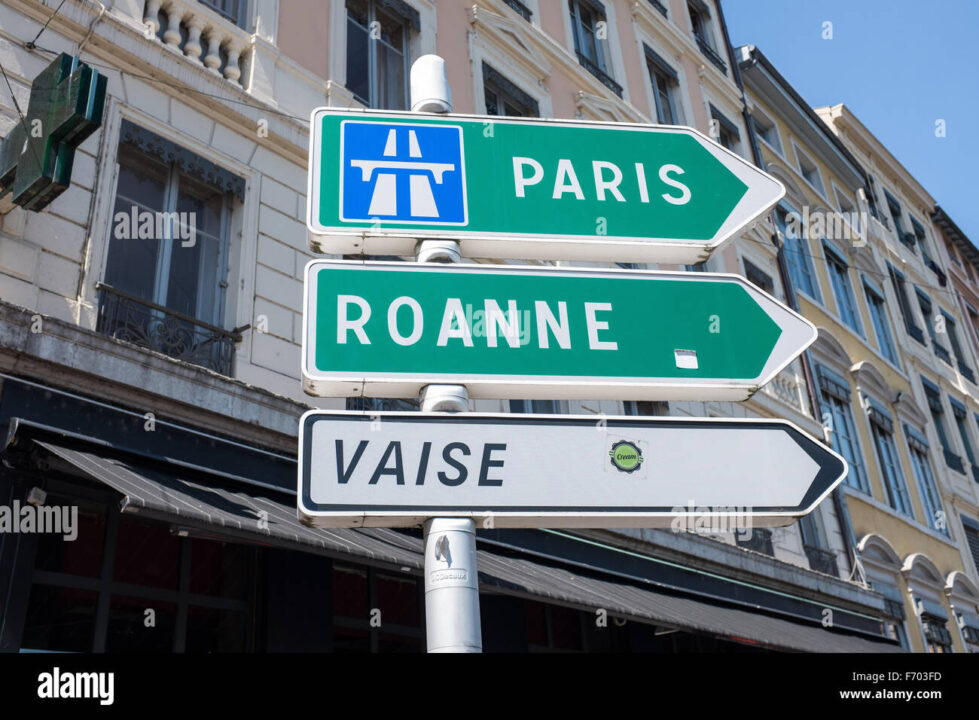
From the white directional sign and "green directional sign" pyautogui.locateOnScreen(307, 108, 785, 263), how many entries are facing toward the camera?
2

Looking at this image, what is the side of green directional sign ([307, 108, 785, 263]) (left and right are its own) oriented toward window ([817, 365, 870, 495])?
back

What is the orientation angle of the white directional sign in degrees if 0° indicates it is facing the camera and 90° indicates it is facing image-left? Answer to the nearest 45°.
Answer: approximately 0°

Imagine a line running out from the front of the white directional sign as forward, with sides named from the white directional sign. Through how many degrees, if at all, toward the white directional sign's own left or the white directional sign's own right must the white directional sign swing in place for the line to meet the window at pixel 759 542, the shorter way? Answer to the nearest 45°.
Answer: approximately 180°

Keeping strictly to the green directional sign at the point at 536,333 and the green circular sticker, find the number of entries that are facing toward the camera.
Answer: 2

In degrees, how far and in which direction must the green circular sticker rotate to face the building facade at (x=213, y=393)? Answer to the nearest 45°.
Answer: approximately 135° to its right
